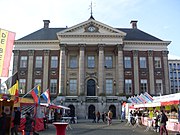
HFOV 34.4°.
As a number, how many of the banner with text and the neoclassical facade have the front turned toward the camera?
2

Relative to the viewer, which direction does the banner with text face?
toward the camera

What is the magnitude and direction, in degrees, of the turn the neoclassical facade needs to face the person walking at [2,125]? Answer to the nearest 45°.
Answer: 0° — it already faces them

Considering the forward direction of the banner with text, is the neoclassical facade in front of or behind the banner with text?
behind

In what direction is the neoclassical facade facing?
toward the camera

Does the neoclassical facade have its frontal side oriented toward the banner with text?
yes

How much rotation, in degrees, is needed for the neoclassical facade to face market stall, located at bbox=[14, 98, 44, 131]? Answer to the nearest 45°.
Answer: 0° — it already faces it

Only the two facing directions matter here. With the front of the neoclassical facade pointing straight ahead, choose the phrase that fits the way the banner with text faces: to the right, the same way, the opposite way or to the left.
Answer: the same way
